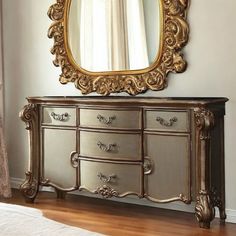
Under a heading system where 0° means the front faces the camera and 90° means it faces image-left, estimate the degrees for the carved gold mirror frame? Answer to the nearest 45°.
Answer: approximately 45°

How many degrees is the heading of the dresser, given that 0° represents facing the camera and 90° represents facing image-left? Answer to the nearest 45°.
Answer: approximately 45°
